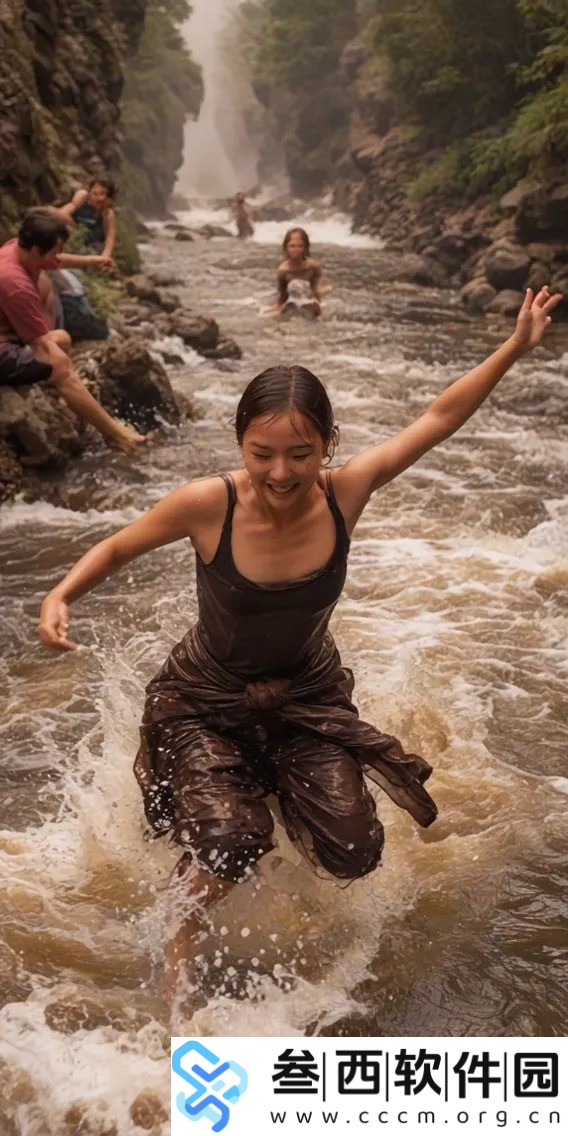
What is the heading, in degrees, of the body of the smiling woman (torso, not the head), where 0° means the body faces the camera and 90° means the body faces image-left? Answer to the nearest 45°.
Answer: approximately 0°

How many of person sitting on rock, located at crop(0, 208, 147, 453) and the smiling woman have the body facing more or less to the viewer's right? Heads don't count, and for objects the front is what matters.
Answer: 1

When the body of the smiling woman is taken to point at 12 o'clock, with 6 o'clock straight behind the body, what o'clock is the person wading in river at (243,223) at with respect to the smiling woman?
The person wading in river is roughly at 6 o'clock from the smiling woman.

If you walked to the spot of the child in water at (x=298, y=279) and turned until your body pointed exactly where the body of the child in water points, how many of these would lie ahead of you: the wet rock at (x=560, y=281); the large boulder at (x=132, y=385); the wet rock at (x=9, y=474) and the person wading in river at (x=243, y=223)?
2

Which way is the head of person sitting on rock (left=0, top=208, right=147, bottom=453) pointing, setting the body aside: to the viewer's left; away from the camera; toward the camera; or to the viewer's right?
to the viewer's right

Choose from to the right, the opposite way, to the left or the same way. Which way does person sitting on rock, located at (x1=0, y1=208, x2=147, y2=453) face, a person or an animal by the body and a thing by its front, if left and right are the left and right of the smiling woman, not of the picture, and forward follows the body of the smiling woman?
to the left

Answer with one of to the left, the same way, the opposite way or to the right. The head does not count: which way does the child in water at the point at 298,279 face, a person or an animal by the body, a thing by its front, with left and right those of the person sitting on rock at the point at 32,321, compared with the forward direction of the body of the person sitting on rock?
to the right

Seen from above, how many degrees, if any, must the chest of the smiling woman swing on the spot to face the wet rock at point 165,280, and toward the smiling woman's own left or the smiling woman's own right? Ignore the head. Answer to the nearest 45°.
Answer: approximately 180°

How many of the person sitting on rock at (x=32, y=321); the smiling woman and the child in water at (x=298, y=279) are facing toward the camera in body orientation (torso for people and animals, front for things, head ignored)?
2

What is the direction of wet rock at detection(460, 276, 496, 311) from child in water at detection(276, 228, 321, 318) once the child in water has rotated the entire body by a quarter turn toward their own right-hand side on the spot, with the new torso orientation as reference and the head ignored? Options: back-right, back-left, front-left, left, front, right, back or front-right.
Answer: back-right

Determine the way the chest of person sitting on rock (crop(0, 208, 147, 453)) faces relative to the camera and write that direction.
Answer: to the viewer's right
